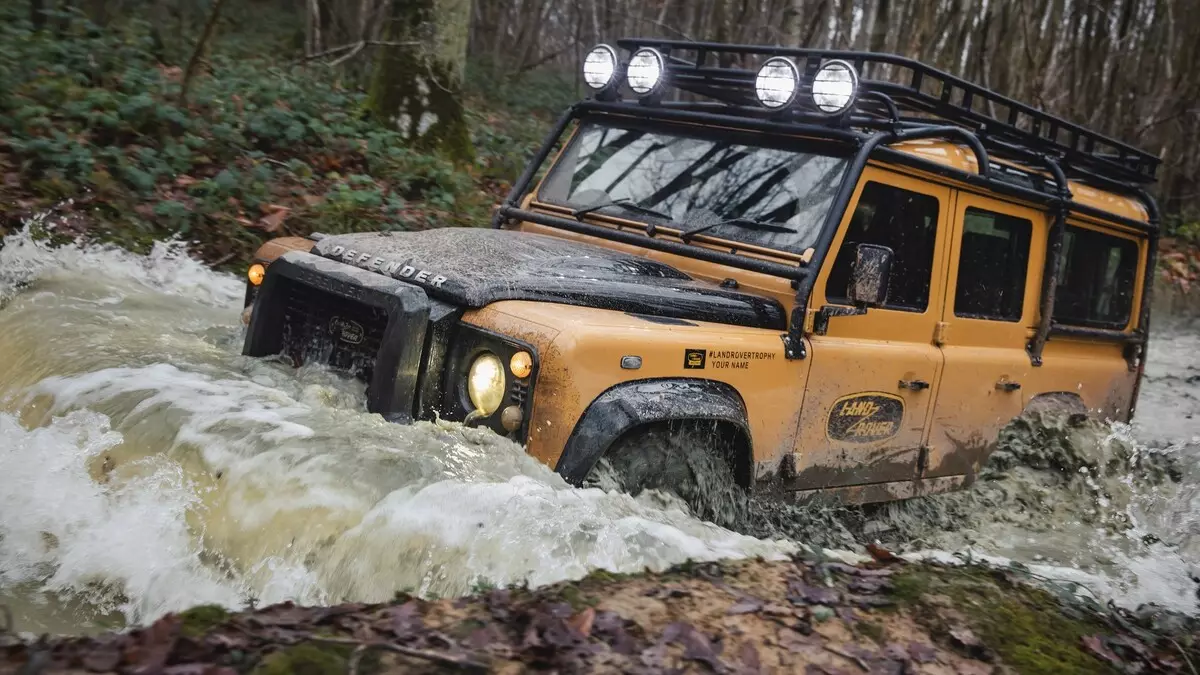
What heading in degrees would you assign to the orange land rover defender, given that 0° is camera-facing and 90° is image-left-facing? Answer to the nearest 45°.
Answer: approximately 45°

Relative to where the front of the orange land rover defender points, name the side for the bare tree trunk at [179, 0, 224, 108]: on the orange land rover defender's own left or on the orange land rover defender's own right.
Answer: on the orange land rover defender's own right

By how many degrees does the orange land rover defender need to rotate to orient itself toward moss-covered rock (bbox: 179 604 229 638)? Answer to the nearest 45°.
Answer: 0° — it already faces it

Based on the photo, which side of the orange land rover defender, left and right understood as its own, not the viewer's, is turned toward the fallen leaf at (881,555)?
left

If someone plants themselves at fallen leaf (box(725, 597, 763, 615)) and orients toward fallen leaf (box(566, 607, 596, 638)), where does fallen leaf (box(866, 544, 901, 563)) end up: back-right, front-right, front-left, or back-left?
back-right

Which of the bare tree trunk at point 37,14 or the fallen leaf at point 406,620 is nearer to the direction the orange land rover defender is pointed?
the fallen leaf

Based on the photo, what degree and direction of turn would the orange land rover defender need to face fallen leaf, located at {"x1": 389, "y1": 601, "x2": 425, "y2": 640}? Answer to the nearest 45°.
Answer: approximately 45° to its left

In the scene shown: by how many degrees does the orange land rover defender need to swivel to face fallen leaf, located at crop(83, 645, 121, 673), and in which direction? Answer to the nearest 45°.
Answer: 0° — it already faces it
